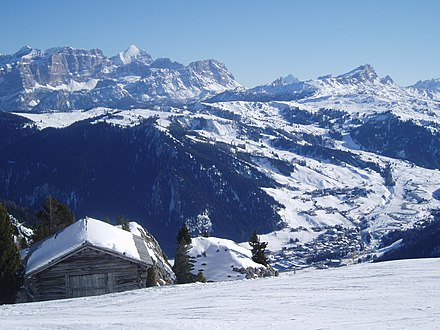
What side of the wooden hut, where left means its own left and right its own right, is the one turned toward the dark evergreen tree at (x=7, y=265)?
right

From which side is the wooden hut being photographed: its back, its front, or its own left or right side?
front
